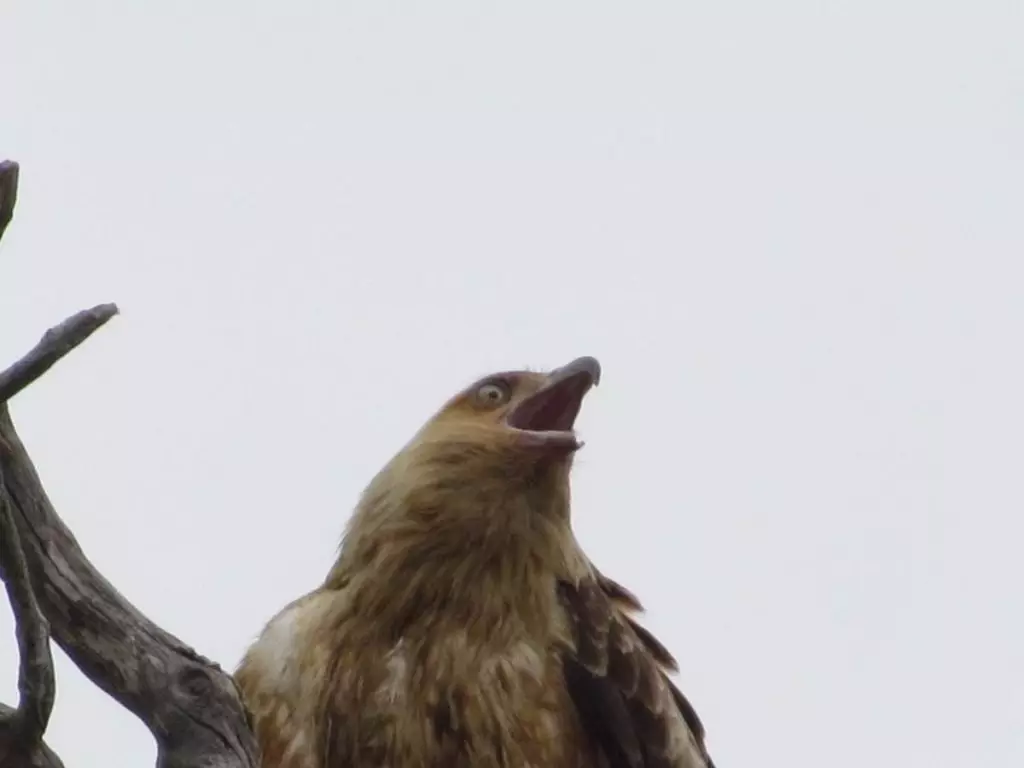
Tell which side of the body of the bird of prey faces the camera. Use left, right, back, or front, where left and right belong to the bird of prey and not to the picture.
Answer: front
